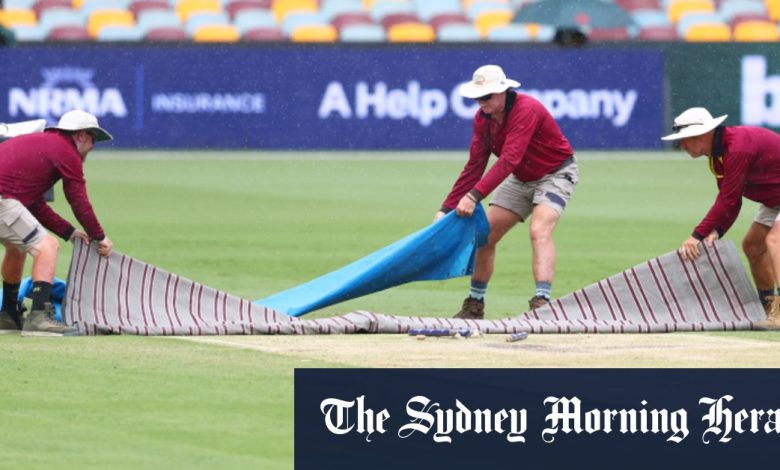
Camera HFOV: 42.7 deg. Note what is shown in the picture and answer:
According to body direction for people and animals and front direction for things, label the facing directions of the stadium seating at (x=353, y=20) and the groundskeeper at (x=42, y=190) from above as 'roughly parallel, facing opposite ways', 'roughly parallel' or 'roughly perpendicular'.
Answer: roughly perpendicular

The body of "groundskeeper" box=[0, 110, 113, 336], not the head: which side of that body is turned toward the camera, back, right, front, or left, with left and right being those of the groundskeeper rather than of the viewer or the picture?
right

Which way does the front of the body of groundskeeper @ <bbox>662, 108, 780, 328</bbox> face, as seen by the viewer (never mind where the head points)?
to the viewer's left

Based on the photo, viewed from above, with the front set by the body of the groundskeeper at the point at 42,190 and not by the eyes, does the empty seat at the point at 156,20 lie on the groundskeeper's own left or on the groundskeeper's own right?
on the groundskeeper's own left

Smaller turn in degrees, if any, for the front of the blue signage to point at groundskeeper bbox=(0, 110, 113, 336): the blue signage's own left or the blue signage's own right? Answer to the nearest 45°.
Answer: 0° — it already faces them

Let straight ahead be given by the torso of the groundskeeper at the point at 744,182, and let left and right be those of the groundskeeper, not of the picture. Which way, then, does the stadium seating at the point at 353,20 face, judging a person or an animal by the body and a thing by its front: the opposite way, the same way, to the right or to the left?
to the left

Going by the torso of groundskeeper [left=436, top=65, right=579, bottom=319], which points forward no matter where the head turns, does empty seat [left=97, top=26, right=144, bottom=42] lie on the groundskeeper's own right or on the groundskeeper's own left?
on the groundskeeper's own right

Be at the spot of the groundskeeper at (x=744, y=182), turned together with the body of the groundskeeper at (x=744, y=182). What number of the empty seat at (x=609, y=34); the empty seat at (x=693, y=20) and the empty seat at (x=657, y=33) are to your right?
3

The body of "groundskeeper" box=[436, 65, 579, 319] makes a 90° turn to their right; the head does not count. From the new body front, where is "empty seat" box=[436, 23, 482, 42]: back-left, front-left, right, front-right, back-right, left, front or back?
front-right

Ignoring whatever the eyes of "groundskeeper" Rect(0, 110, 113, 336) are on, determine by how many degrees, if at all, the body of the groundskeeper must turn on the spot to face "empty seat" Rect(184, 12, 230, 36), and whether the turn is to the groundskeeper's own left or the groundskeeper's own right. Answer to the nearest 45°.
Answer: approximately 90° to the groundskeeper's own left

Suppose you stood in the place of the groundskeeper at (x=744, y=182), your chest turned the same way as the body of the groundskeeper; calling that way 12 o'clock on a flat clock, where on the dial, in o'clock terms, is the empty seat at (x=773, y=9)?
The empty seat is roughly at 3 o'clock from the groundskeeper.

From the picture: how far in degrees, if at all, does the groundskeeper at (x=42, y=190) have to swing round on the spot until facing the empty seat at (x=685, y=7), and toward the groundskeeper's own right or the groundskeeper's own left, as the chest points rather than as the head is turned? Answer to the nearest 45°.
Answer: approximately 45° to the groundskeeper's own left
